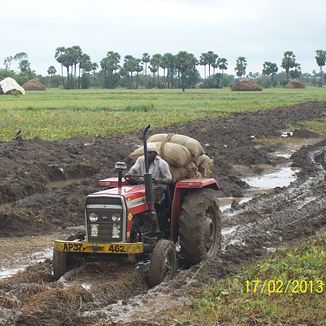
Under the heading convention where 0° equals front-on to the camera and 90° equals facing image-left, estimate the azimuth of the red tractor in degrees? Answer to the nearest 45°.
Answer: approximately 45°
